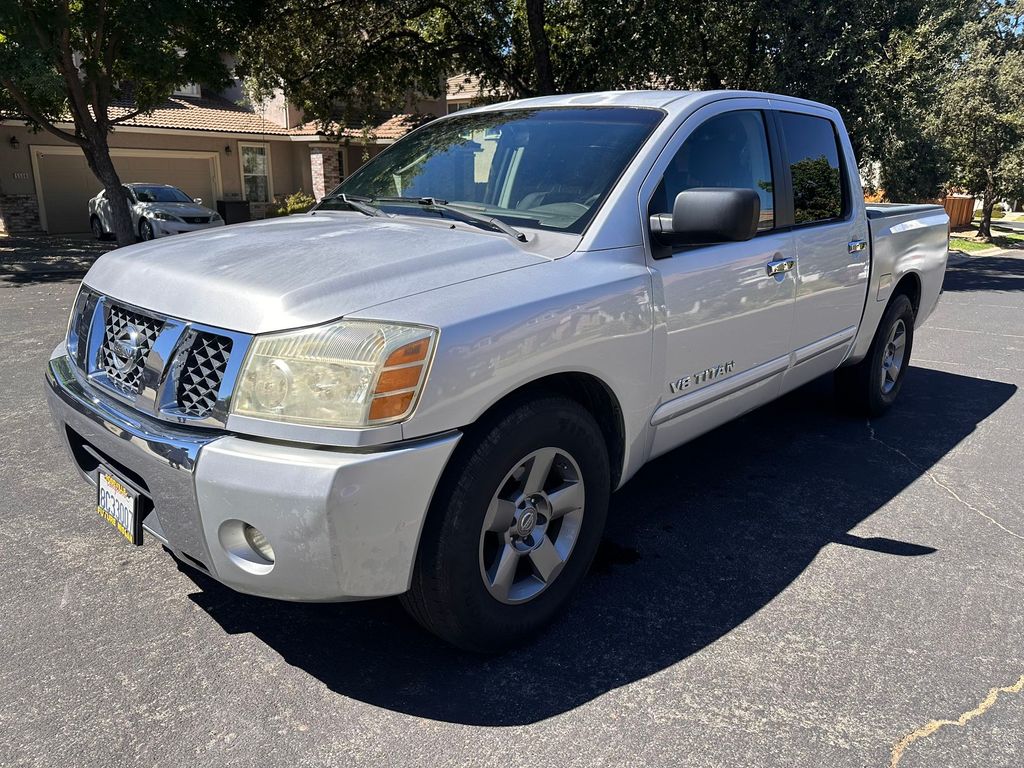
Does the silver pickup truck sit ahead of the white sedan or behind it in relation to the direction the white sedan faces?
ahead

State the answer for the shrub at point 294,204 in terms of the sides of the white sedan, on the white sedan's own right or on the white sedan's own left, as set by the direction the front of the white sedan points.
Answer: on the white sedan's own left

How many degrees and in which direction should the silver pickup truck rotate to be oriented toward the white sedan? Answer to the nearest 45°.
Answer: approximately 90° to its right

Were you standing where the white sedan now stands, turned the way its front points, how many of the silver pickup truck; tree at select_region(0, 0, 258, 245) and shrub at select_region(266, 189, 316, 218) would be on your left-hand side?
1

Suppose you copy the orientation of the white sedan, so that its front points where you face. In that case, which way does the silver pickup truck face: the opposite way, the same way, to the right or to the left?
to the right

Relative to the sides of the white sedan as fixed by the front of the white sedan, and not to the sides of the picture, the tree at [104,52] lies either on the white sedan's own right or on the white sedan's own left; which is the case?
on the white sedan's own right

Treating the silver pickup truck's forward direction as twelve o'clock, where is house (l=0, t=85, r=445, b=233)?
The house is roughly at 4 o'clock from the silver pickup truck.

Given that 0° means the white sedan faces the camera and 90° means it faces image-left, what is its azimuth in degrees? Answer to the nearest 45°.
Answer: approximately 315°

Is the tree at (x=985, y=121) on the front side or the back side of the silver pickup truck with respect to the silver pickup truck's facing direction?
on the back side

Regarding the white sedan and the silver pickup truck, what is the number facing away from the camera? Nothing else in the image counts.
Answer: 0

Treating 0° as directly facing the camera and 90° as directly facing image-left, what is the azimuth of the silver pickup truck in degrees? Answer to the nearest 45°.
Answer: approximately 45°
